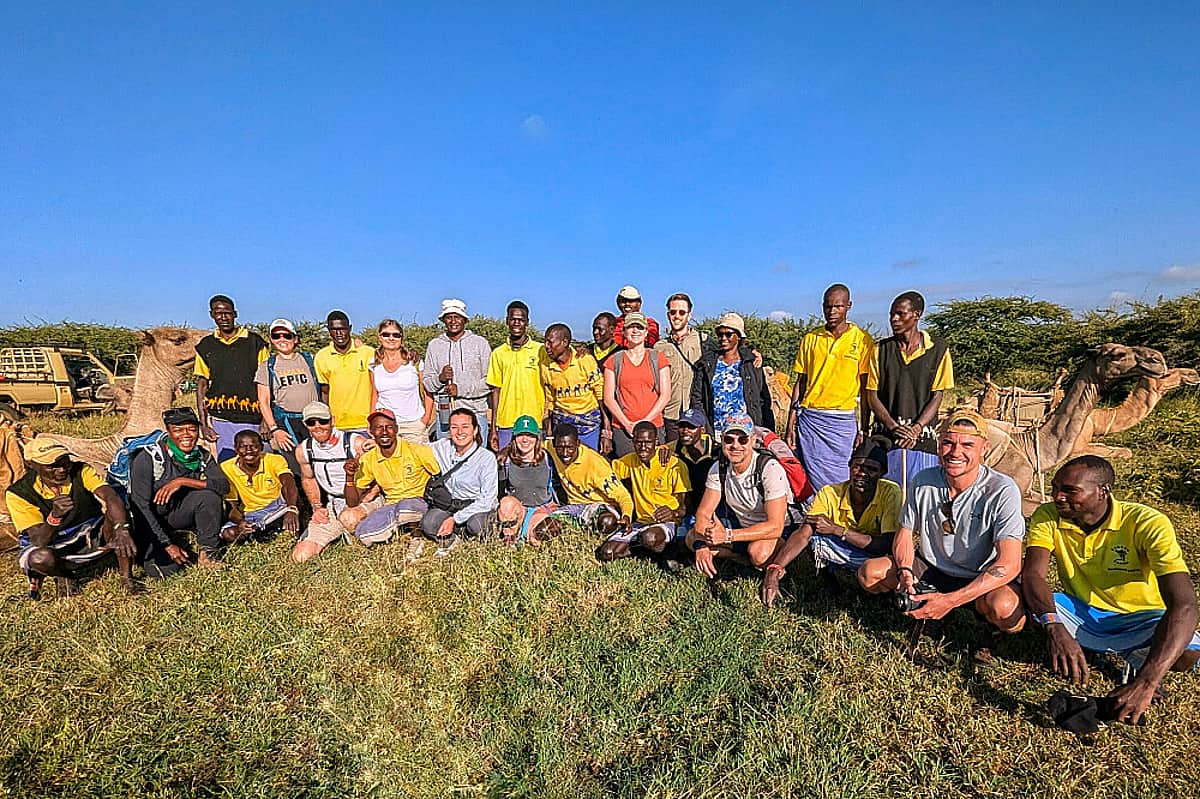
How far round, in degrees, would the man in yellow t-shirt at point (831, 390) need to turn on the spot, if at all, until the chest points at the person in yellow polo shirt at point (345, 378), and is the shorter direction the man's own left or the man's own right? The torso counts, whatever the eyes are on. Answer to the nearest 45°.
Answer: approximately 90° to the man's own right

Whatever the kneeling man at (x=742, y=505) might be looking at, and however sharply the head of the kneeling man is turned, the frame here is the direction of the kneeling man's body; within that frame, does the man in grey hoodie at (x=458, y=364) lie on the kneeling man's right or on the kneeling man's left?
on the kneeling man's right

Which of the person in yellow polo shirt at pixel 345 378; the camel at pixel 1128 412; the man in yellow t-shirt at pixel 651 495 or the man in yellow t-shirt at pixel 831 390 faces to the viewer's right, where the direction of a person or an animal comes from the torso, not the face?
the camel

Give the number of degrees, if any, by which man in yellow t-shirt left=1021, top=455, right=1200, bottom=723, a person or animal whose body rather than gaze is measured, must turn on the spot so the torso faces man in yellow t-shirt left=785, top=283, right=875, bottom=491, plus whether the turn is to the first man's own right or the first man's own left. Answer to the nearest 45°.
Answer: approximately 90° to the first man's own right

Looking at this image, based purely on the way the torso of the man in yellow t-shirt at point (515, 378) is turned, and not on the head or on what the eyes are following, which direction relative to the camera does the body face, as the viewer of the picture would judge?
toward the camera

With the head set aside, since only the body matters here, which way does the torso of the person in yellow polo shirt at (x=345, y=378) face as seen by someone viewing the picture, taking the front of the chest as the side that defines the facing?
toward the camera

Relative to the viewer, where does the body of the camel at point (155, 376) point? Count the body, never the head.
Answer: to the viewer's right

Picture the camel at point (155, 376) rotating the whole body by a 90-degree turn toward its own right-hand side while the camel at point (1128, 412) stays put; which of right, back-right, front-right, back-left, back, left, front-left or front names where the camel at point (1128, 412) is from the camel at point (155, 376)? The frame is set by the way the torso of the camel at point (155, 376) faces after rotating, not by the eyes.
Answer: front-left

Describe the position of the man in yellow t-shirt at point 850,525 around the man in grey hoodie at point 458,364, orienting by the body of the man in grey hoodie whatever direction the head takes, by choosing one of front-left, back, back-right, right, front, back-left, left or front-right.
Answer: front-left

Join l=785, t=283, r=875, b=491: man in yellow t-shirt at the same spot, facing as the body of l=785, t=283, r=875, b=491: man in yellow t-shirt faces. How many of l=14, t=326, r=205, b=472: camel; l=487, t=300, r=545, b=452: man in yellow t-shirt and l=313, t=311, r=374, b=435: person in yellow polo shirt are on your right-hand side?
3

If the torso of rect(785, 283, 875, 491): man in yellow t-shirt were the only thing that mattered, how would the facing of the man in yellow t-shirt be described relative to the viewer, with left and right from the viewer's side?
facing the viewer

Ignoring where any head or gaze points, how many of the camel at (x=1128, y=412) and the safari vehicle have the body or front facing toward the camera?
0

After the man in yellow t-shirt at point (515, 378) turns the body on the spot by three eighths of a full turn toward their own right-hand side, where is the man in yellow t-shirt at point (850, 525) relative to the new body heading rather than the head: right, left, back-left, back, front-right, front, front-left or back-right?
back

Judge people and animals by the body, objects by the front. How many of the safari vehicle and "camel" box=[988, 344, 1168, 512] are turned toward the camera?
0

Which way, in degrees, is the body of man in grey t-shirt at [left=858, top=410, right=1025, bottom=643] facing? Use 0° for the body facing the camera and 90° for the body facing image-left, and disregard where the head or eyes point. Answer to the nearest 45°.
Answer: approximately 45°

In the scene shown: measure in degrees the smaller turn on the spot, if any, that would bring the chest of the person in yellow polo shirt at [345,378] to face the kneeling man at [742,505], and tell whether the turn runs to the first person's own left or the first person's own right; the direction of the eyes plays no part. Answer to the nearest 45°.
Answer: approximately 45° to the first person's own left

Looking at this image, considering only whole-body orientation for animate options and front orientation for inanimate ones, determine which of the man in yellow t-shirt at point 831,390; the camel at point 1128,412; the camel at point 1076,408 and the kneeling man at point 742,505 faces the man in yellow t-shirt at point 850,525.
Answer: the man in yellow t-shirt at point 831,390
